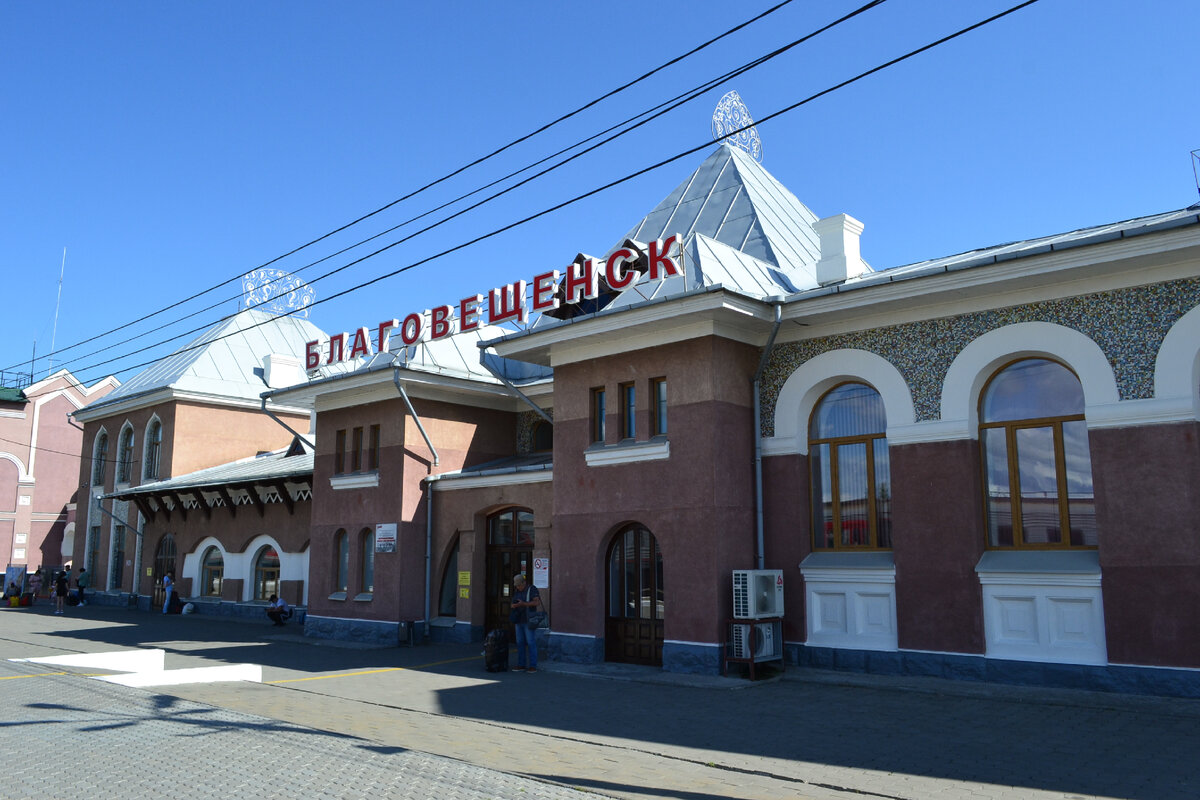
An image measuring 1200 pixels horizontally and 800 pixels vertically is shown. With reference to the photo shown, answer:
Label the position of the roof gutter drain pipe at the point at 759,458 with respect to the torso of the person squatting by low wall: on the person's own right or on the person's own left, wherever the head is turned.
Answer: on the person's own left

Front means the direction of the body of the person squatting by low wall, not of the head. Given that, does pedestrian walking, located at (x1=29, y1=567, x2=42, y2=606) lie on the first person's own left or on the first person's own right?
on the first person's own right

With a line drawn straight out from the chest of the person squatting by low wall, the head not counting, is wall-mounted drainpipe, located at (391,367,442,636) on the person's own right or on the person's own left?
on the person's own left

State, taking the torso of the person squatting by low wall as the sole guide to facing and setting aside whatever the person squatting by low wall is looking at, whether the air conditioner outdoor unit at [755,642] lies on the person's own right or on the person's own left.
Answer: on the person's own left

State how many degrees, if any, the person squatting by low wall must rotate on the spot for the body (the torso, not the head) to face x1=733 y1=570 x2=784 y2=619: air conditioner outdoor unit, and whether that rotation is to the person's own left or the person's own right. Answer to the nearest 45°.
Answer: approximately 90° to the person's own left
